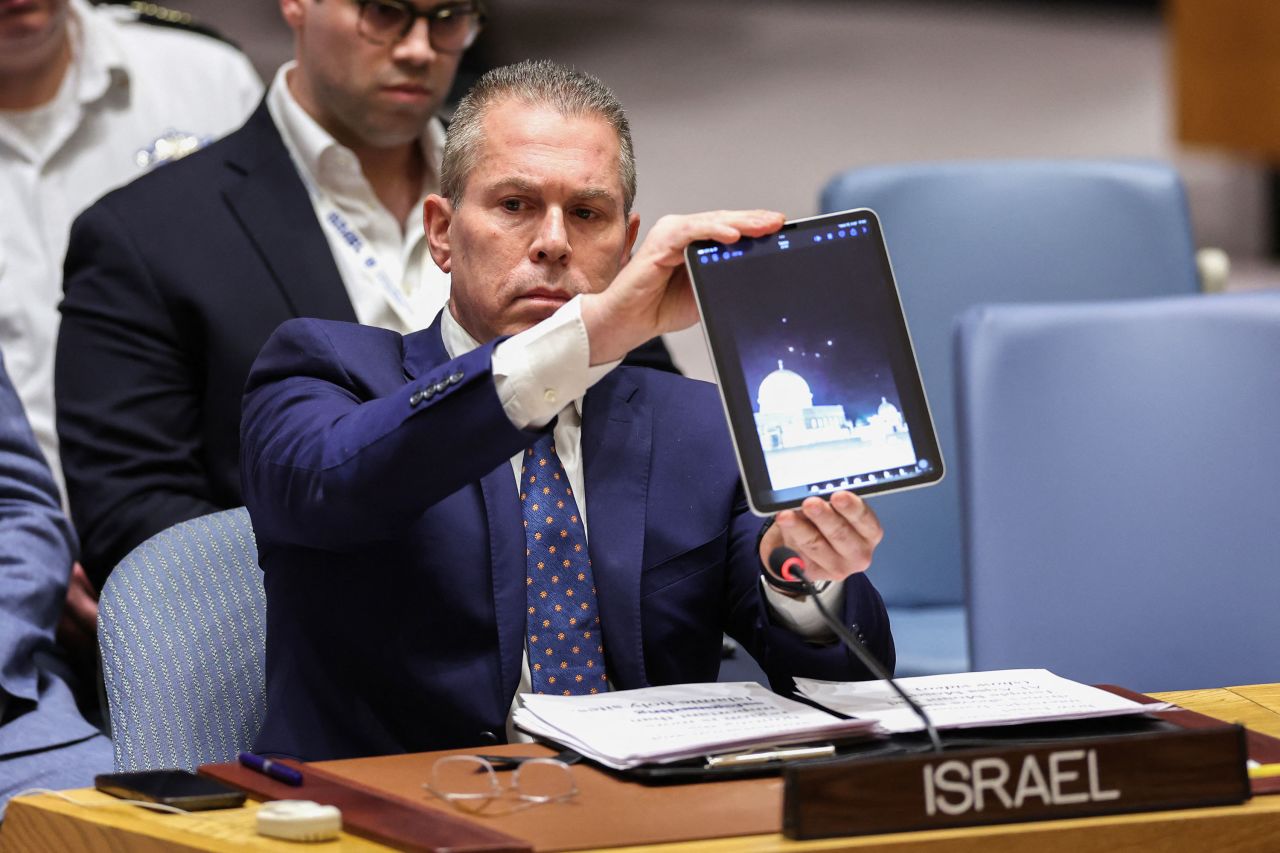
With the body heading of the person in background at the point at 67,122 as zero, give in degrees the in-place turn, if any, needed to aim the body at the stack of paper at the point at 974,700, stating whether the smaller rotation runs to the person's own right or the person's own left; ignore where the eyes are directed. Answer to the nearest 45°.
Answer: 0° — they already face it

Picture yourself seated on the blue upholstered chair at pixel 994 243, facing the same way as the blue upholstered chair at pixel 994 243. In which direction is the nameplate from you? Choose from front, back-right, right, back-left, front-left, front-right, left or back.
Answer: front

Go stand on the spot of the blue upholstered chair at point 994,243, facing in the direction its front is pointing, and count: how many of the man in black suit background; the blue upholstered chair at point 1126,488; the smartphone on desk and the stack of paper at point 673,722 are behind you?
0

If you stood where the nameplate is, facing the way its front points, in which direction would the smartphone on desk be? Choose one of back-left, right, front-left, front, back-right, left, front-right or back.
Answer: right

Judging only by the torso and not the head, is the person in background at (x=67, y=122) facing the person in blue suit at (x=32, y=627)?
yes

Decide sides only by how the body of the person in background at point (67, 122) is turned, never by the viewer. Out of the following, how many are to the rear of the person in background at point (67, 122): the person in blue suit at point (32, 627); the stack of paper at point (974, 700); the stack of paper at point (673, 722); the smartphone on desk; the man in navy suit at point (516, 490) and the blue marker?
0

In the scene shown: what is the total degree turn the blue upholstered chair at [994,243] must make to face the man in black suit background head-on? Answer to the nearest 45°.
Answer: approximately 45° to its right

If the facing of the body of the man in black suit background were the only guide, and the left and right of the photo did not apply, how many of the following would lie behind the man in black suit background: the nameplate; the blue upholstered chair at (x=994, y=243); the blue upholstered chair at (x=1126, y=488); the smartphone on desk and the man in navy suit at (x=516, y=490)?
0

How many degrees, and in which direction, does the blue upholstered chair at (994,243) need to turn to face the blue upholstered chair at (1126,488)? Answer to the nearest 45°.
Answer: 0° — it already faces it

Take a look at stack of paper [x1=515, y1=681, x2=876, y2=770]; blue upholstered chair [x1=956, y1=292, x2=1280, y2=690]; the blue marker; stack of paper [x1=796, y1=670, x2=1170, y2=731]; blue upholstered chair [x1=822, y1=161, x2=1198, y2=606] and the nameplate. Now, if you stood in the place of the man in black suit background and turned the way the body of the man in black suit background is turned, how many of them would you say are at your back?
0

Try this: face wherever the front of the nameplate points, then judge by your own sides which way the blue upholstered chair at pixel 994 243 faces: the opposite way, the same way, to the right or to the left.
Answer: the same way

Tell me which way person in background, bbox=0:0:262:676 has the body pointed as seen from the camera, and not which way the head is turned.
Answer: toward the camera

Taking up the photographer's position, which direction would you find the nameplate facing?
facing the viewer

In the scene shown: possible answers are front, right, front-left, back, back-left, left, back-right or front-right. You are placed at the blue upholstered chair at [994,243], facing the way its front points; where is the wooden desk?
front

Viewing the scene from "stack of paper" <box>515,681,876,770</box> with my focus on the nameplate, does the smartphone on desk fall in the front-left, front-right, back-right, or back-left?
back-right

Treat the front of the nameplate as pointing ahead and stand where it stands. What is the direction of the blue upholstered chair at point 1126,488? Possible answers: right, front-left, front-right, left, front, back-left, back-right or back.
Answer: back

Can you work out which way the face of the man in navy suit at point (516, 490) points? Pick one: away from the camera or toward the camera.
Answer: toward the camera

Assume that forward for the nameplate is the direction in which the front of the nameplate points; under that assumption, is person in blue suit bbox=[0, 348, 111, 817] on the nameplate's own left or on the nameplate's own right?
on the nameplate's own right

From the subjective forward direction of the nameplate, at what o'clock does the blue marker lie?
The blue marker is roughly at 3 o'clock from the nameplate.
